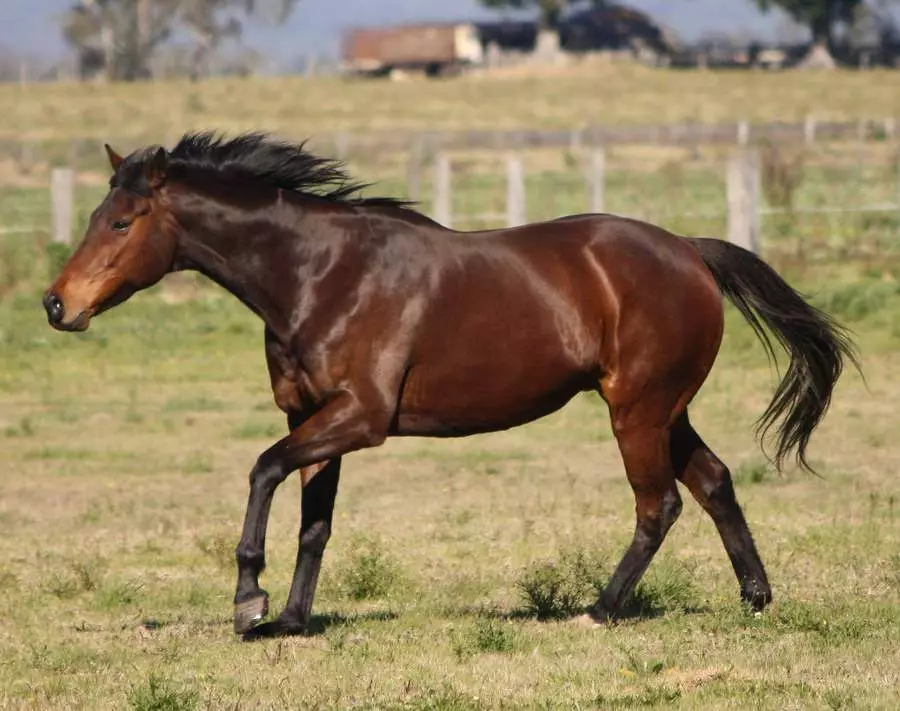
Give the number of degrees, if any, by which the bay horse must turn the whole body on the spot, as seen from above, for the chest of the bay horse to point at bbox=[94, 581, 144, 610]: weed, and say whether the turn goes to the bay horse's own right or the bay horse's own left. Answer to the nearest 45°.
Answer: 0° — it already faces it

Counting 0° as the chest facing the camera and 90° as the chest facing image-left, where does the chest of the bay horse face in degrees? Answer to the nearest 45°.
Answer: approximately 90°

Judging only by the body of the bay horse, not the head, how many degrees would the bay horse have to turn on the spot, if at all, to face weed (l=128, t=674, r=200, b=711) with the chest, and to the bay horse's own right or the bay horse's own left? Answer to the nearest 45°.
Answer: approximately 45° to the bay horse's own left

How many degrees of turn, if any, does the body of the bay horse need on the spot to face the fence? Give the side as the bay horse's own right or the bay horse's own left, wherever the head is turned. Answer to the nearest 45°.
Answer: approximately 90° to the bay horse's own right

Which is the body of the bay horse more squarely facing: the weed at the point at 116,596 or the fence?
the weed
